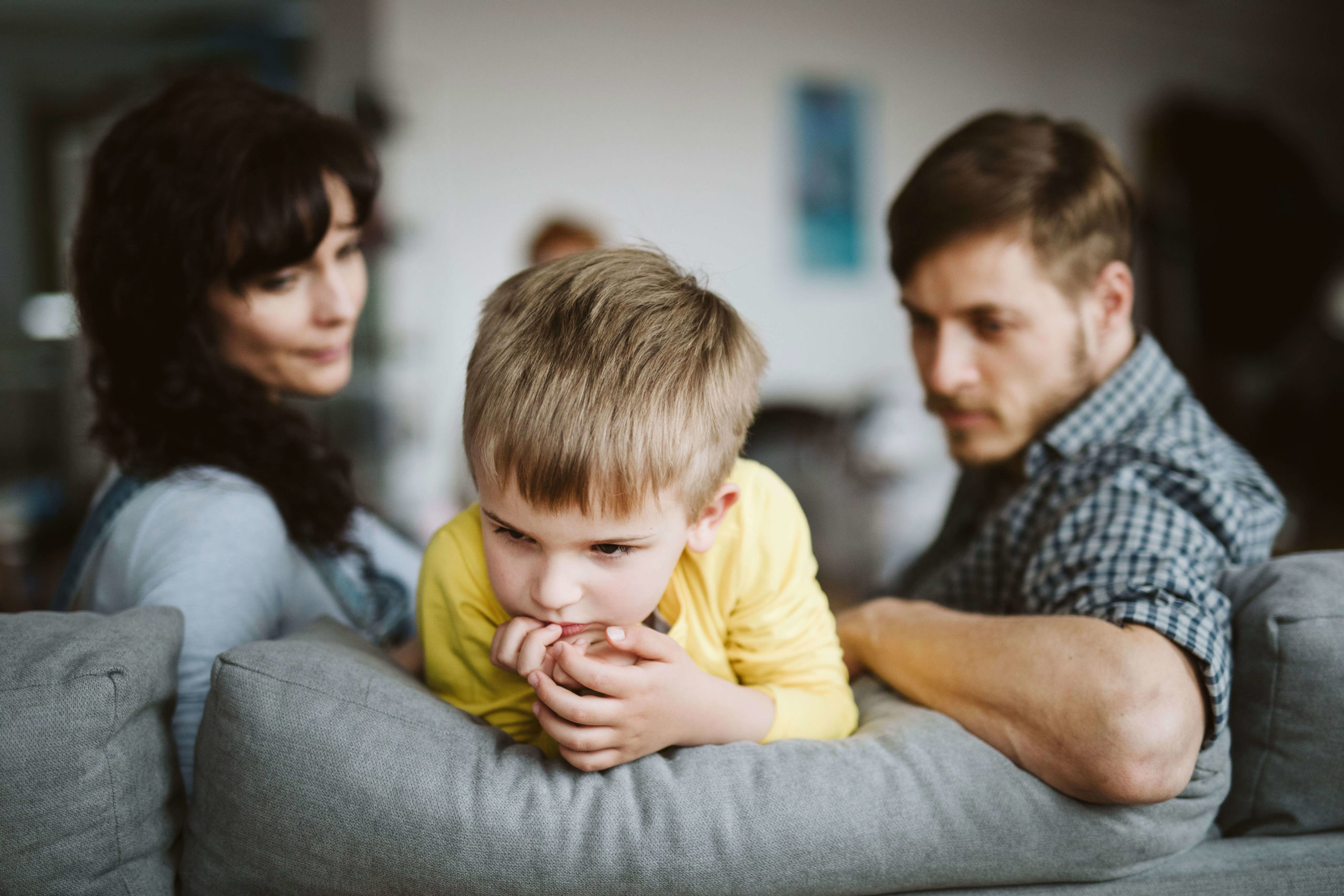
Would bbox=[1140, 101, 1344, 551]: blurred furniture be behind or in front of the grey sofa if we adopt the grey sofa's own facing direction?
in front

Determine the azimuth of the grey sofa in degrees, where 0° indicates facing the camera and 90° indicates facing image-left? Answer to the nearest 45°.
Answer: approximately 180°

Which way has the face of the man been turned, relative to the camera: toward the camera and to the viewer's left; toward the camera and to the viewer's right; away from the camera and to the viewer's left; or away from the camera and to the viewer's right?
toward the camera and to the viewer's left
